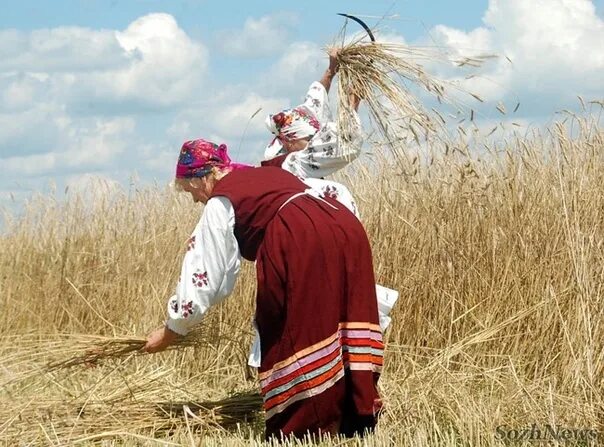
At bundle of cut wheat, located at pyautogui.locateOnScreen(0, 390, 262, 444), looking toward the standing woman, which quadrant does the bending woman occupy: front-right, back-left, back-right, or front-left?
front-right

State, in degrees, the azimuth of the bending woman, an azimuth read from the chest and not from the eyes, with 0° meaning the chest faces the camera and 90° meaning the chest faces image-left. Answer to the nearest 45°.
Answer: approximately 90°
